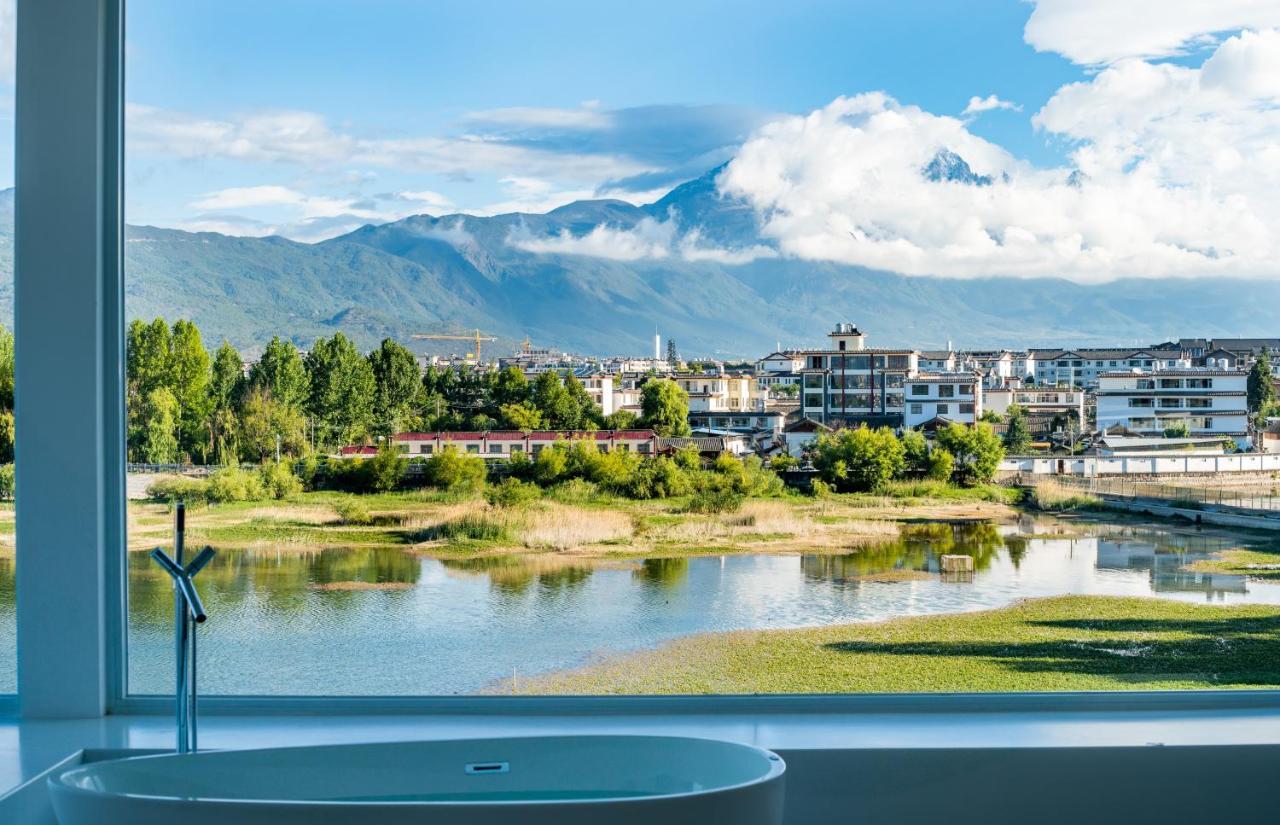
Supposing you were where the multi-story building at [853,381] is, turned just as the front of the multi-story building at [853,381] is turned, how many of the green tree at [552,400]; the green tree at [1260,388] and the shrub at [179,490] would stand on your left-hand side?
1

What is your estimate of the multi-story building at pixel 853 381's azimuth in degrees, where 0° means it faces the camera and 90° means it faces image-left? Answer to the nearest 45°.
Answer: approximately 0°

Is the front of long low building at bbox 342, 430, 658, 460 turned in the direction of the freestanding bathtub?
yes

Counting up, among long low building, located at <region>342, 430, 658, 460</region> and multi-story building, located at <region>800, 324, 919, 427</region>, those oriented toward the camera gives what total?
2

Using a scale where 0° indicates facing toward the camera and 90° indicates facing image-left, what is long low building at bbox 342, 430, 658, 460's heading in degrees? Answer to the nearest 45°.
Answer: approximately 0°

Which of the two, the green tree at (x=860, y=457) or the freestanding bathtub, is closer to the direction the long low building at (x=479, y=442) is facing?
the freestanding bathtub

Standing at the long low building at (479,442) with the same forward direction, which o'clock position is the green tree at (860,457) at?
The green tree is roughly at 9 o'clock from the long low building.
